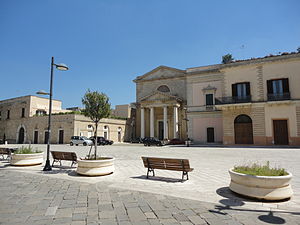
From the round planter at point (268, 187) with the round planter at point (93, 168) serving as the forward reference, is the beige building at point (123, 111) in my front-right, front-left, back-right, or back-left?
front-right

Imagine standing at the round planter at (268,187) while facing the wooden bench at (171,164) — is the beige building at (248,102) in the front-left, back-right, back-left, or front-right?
front-right

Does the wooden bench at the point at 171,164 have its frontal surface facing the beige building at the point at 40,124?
no

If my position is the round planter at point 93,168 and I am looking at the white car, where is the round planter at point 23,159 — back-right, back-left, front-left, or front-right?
front-left

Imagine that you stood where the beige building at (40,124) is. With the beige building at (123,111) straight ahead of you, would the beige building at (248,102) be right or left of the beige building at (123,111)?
right

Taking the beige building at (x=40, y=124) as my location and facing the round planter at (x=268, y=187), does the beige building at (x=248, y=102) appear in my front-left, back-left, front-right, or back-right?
front-left
